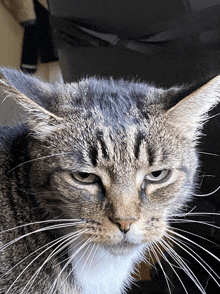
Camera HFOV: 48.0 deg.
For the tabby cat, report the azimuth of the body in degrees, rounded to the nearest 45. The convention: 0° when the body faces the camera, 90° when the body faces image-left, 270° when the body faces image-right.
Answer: approximately 315°
